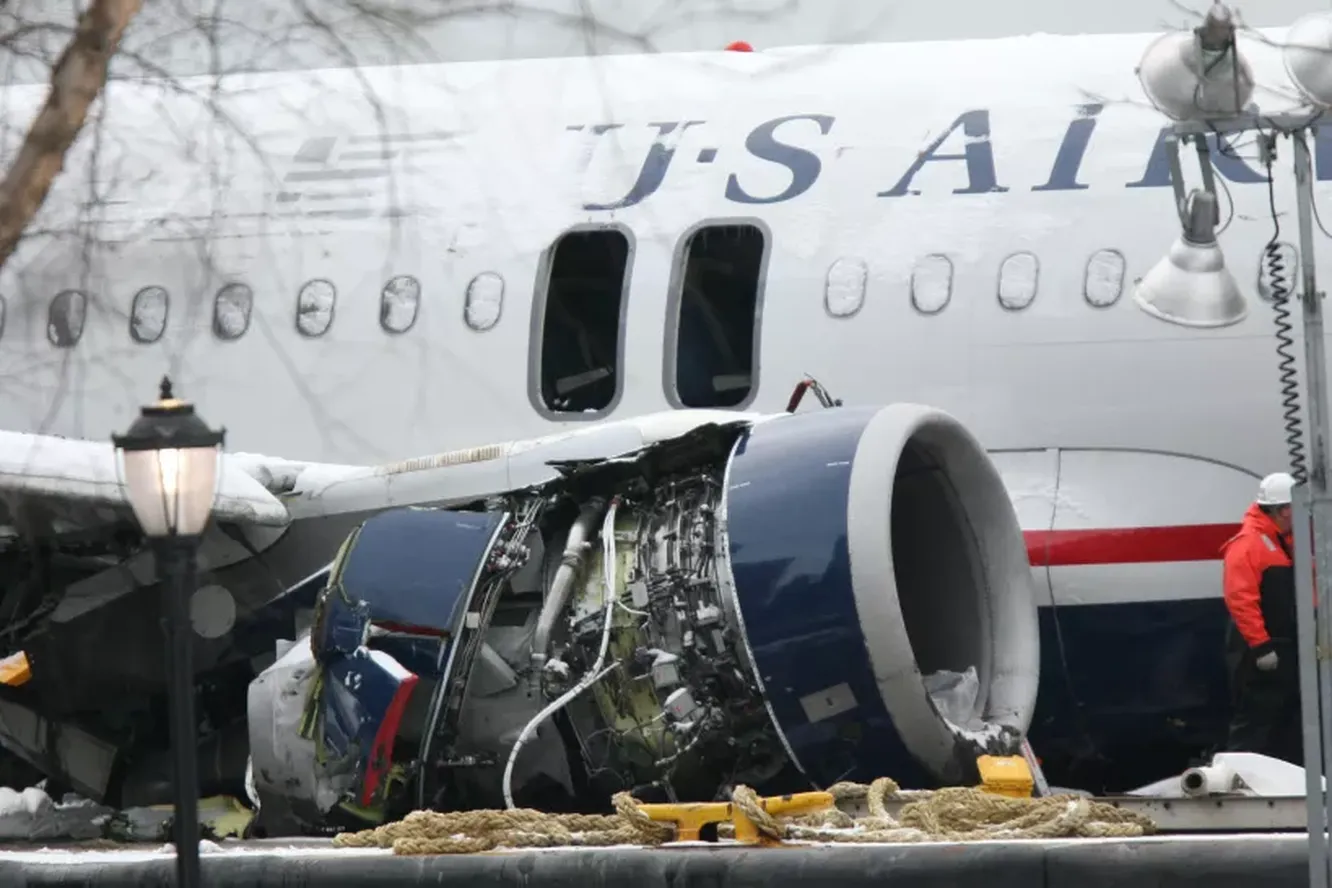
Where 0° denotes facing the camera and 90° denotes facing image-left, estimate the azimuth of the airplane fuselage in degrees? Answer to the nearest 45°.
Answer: approximately 270°

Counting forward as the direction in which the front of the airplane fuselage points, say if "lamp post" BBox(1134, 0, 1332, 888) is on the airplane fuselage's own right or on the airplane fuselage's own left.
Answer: on the airplane fuselage's own right

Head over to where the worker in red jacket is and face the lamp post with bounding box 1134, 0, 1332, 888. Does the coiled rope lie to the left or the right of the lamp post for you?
right

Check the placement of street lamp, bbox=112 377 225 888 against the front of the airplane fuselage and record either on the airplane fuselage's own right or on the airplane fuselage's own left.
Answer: on the airplane fuselage's own right

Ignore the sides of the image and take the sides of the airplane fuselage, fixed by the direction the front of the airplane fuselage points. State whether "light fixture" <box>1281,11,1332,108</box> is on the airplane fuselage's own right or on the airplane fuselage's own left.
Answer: on the airplane fuselage's own right
